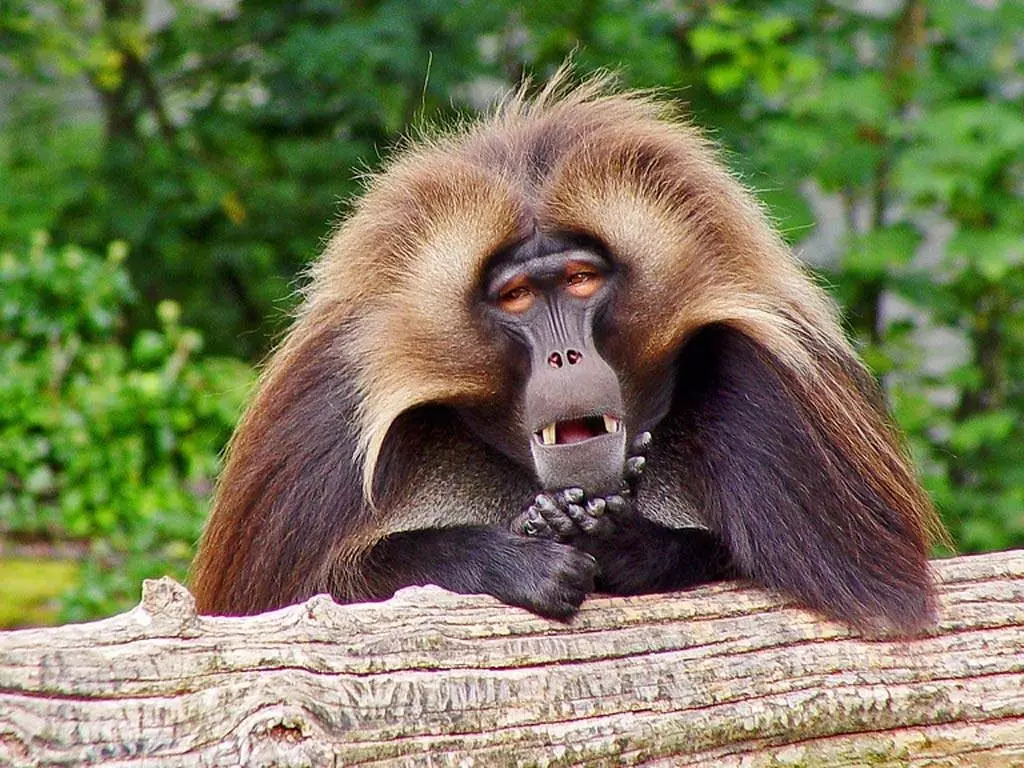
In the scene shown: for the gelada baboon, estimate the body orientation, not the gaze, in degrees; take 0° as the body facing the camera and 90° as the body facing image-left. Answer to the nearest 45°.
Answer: approximately 0°
